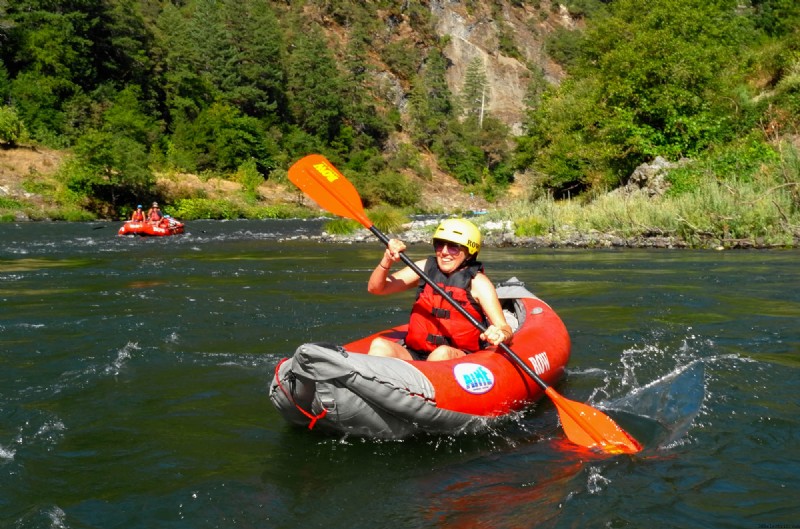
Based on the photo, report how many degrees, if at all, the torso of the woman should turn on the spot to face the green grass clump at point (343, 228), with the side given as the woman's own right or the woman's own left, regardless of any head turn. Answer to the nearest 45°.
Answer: approximately 135° to the woman's own right

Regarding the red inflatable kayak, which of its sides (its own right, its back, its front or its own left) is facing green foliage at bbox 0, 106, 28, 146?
right

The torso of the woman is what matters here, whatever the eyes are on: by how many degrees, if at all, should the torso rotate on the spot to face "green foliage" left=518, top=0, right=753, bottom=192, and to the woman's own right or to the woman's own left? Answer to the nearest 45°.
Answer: approximately 135° to the woman's own right

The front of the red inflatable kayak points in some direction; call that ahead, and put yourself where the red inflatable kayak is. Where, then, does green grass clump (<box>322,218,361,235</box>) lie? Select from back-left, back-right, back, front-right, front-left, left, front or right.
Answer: back-right

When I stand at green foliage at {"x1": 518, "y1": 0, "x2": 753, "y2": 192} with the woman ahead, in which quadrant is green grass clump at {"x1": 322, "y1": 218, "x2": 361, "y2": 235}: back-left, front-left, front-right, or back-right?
front-right

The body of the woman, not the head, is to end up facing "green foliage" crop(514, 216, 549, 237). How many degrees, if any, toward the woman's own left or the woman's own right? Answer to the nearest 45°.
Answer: approximately 135° to the woman's own right

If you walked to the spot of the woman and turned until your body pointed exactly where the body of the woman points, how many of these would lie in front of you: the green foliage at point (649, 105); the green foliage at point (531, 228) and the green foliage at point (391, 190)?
0

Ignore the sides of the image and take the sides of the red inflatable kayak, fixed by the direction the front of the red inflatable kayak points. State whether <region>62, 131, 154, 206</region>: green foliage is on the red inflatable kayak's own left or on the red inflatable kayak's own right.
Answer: on the red inflatable kayak's own right

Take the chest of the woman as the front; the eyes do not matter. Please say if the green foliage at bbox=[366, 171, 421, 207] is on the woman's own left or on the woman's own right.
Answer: on the woman's own right

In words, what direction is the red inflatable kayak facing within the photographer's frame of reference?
facing the viewer and to the left of the viewer

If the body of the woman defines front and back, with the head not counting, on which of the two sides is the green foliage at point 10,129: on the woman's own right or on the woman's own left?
on the woman's own right

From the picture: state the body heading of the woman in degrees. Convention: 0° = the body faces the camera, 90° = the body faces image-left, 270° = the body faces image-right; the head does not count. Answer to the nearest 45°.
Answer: approximately 45°

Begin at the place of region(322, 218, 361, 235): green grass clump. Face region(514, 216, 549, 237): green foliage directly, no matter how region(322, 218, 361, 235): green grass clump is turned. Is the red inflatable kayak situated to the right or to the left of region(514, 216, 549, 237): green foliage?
right

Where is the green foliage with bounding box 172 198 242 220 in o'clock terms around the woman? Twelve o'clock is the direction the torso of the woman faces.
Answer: The green foliage is roughly at 4 o'clock from the woman.
